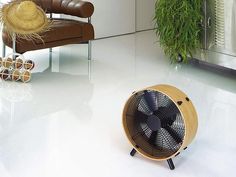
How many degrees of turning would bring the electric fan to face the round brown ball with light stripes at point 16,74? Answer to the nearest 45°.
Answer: approximately 90° to its right

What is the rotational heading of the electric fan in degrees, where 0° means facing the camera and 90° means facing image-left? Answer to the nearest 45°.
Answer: approximately 45°

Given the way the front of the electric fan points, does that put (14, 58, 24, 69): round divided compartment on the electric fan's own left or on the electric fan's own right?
on the electric fan's own right

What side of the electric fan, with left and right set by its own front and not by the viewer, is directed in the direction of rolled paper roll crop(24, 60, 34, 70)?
right

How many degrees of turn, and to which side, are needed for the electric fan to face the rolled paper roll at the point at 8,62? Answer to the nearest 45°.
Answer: approximately 90° to its right

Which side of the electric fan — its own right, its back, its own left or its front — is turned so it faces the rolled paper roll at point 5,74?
right
